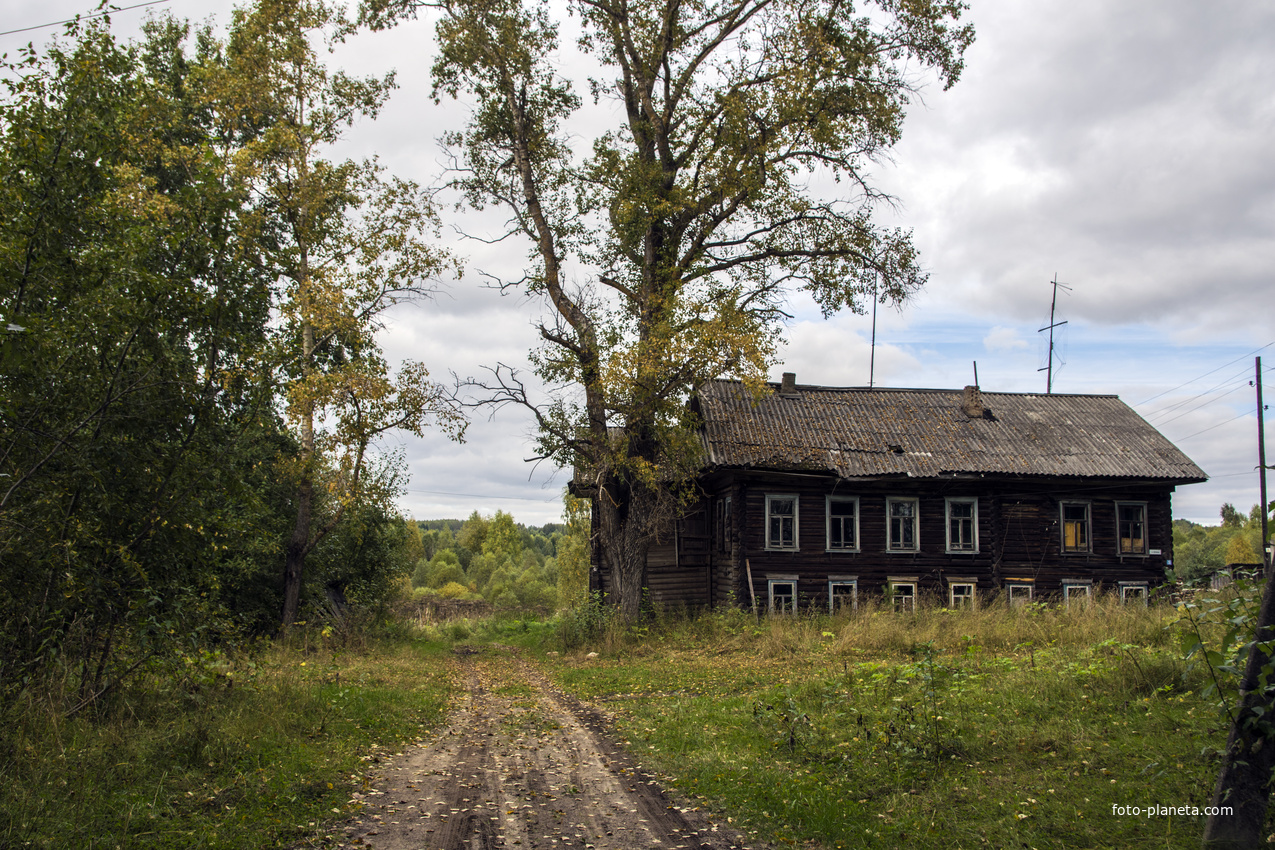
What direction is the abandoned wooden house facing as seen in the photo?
toward the camera

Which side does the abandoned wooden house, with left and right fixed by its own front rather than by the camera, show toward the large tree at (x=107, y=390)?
front

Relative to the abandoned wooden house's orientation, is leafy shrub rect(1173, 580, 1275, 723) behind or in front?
in front

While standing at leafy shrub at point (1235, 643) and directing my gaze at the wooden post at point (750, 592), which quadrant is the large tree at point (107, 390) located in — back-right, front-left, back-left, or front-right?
front-left

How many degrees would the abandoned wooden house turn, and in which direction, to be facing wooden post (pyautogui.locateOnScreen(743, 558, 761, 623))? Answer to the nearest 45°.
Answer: approximately 45° to its right

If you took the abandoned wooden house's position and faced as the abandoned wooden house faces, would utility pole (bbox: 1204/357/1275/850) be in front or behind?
in front
